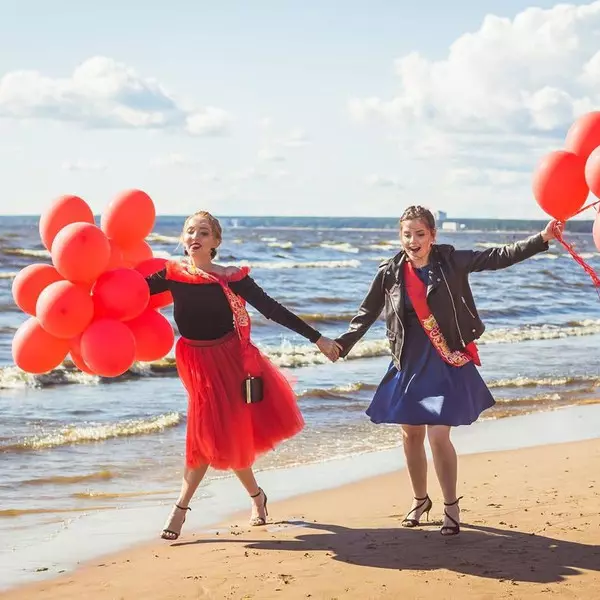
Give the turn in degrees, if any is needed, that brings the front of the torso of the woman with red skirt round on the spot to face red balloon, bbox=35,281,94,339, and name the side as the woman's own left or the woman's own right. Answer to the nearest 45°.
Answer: approximately 45° to the woman's own right

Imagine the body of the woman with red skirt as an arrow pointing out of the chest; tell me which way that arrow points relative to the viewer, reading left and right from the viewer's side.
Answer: facing the viewer and to the left of the viewer

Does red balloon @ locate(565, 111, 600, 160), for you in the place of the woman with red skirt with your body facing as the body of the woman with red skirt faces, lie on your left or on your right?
on your left

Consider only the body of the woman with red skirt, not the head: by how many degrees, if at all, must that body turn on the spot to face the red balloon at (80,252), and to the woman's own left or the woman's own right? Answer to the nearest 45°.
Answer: approximately 45° to the woman's own right

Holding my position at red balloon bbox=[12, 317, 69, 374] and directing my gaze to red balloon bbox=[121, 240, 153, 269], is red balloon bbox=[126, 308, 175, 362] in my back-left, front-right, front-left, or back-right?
front-right

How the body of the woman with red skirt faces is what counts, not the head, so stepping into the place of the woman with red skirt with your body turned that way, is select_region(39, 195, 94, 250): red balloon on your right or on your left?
on your right
